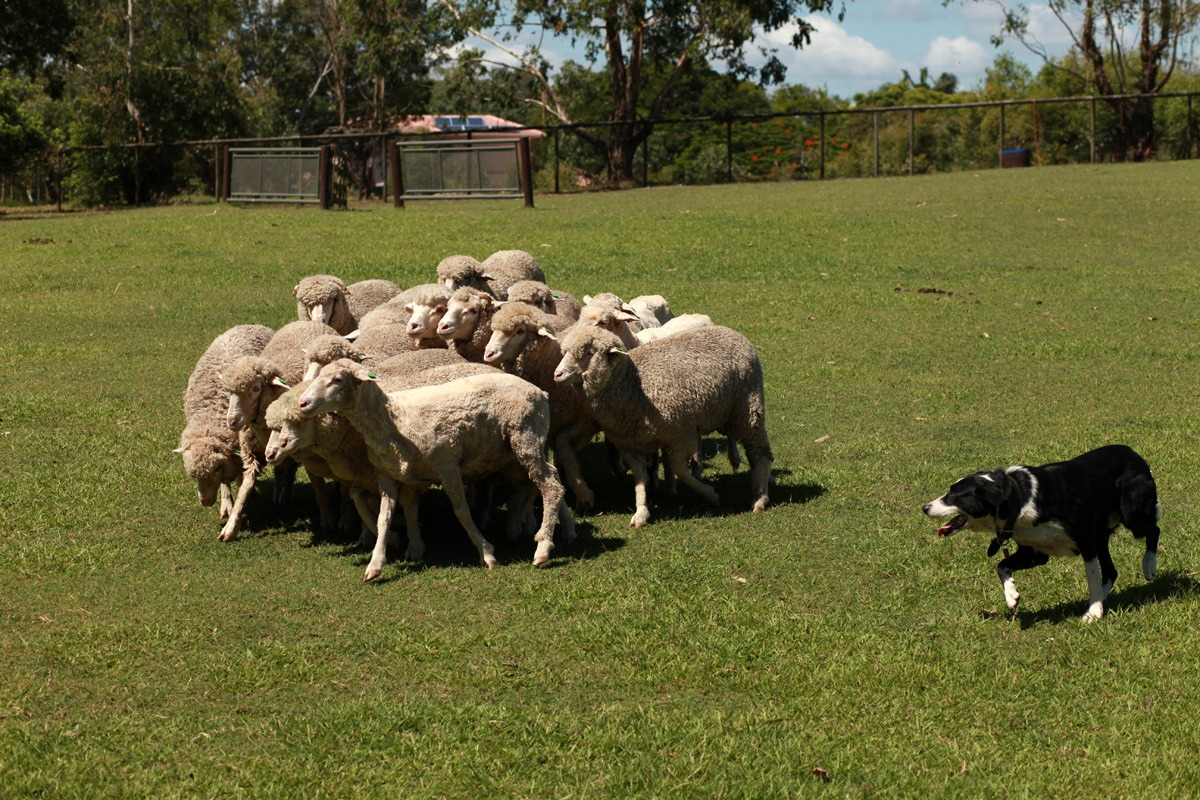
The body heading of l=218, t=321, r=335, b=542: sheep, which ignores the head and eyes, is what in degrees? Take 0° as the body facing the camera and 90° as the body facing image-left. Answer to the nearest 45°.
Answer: approximately 45°

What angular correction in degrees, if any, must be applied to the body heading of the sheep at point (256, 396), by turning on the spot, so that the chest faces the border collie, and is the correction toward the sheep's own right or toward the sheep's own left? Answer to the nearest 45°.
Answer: approximately 90° to the sheep's own left

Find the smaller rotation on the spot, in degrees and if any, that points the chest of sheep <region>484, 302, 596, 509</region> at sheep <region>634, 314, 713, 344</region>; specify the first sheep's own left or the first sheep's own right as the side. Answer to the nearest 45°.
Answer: approximately 180°

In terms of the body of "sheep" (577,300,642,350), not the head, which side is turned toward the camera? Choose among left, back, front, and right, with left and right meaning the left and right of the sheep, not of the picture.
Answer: left

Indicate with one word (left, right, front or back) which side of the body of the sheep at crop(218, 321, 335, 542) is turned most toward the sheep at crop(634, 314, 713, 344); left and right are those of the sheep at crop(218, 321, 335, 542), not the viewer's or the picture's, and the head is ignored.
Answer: back

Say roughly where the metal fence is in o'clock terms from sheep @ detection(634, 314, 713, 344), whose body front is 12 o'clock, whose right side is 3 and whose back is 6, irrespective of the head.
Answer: The metal fence is roughly at 3 o'clock from the sheep.

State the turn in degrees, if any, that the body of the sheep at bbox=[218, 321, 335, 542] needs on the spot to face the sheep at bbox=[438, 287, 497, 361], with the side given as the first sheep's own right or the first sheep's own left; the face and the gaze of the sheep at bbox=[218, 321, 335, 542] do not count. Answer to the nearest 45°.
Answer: approximately 180°

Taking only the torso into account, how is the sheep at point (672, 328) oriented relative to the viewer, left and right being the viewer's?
facing to the left of the viewer
